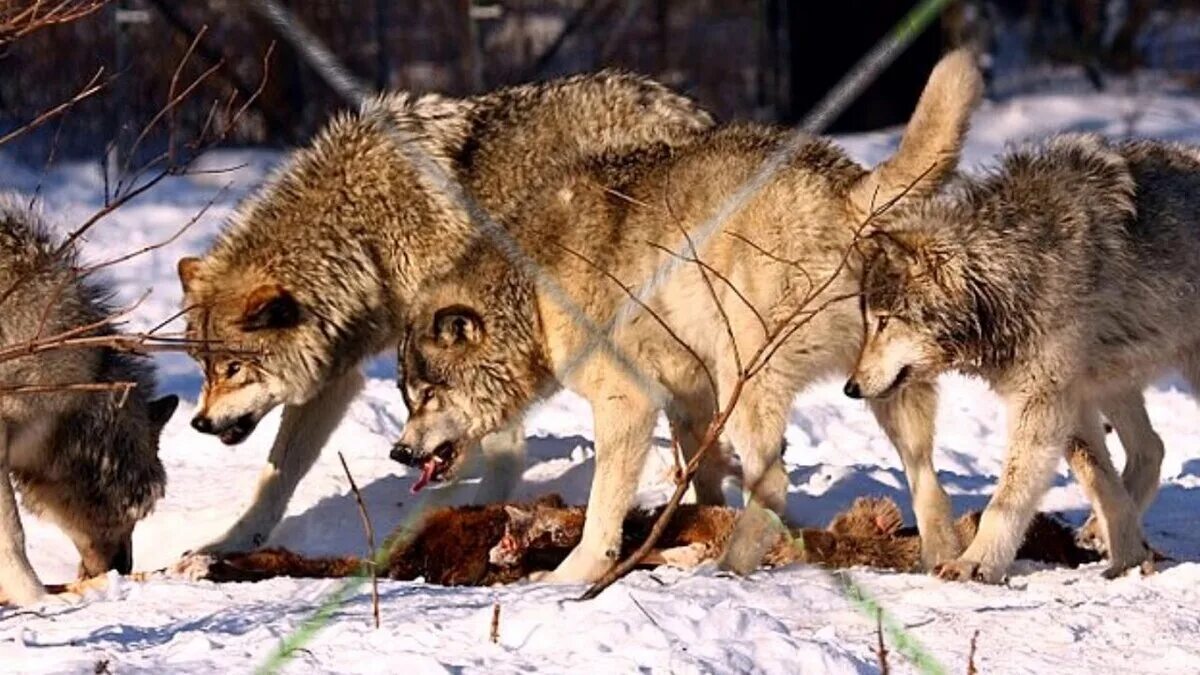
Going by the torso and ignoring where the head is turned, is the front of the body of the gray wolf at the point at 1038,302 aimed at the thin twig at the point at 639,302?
yes

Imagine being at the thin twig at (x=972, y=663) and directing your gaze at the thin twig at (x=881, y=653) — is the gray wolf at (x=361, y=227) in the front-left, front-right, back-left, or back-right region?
front-right

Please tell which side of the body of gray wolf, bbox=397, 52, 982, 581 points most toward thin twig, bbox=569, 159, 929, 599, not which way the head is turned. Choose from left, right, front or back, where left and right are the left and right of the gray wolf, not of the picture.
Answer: left

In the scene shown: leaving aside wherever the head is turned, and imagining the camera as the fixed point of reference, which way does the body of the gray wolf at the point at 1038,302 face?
to the viewer's left

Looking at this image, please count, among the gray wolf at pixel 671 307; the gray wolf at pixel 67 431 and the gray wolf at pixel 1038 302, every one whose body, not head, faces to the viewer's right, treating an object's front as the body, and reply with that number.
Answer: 1

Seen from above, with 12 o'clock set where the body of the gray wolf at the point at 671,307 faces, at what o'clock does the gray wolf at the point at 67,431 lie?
the gray wolf at the point at 67,431 is roughly at 12 o'clock from the gray wolf at the point at 671,307.

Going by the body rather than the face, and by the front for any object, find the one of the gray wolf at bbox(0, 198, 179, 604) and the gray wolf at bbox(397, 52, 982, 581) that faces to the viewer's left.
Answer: the gray wolf at bbox(397, 52, 982, 581)

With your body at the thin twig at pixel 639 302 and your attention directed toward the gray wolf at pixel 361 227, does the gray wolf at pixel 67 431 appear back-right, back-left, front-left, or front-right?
front-left

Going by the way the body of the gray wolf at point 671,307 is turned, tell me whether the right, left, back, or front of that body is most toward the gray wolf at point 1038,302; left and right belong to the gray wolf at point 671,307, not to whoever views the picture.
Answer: back

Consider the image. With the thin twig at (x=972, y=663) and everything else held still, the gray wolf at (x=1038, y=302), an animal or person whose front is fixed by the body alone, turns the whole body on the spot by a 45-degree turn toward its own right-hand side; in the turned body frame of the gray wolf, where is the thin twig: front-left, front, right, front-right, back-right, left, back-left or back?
back-left

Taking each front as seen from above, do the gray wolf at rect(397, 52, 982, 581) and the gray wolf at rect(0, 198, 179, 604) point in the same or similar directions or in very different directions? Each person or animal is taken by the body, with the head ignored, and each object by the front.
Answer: very different directions

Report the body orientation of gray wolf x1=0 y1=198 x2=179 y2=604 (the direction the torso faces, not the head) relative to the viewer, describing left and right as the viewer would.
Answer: facing to the right of the viewer

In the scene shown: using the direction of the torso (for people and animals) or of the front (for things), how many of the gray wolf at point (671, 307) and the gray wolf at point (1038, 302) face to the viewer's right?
0

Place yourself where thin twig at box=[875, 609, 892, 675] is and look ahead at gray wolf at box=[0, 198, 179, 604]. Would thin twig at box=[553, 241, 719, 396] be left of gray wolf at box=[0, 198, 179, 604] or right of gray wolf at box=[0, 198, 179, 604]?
right

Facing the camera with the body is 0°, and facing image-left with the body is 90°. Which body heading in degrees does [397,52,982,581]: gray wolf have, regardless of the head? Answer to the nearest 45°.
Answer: approximately 90°
